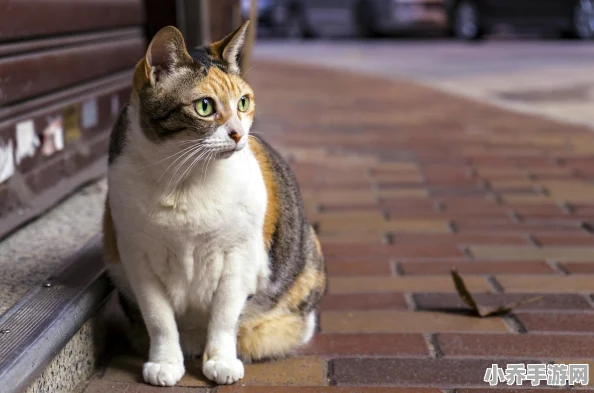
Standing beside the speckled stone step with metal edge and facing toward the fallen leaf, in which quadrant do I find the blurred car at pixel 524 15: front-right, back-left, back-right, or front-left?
front-left

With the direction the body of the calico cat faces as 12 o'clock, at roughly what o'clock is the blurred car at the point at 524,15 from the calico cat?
The blurred car is roughly at 7 o'clock from the calico cat.

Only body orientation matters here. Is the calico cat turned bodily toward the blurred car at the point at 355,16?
no

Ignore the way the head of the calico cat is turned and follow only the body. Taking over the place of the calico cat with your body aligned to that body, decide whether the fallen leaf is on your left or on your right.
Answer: on your left

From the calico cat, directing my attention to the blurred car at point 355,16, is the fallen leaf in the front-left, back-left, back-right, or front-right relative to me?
front-right

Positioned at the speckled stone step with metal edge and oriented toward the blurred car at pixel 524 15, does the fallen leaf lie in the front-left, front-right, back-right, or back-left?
front-right

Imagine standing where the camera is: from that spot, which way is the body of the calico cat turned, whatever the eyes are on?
toward the camera

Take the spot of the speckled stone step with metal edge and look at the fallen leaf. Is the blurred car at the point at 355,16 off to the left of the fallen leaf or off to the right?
left
